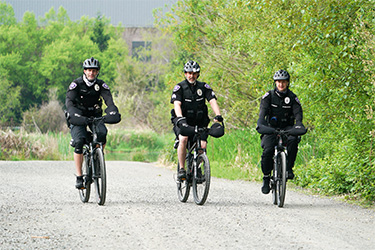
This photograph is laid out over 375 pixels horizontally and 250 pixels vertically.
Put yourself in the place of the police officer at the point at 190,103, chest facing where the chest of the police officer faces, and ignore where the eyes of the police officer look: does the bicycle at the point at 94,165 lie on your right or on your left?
on your right

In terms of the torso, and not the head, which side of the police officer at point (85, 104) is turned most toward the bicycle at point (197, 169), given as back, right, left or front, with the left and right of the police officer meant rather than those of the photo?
left

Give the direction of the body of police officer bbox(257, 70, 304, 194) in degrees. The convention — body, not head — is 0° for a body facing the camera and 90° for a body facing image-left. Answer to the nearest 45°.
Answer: approximately 0°

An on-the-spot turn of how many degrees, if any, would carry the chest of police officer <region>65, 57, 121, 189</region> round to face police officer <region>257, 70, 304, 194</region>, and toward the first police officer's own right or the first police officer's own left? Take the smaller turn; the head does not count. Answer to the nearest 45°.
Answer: approximately 90° to the first police officer's own left

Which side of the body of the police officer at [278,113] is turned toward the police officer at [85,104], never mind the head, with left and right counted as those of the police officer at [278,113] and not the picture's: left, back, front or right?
right

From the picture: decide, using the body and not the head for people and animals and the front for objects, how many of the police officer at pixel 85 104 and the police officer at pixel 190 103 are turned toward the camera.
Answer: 2

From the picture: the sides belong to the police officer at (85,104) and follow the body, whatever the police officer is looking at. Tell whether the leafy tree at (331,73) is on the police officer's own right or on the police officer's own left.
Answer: on the police officer's own left
